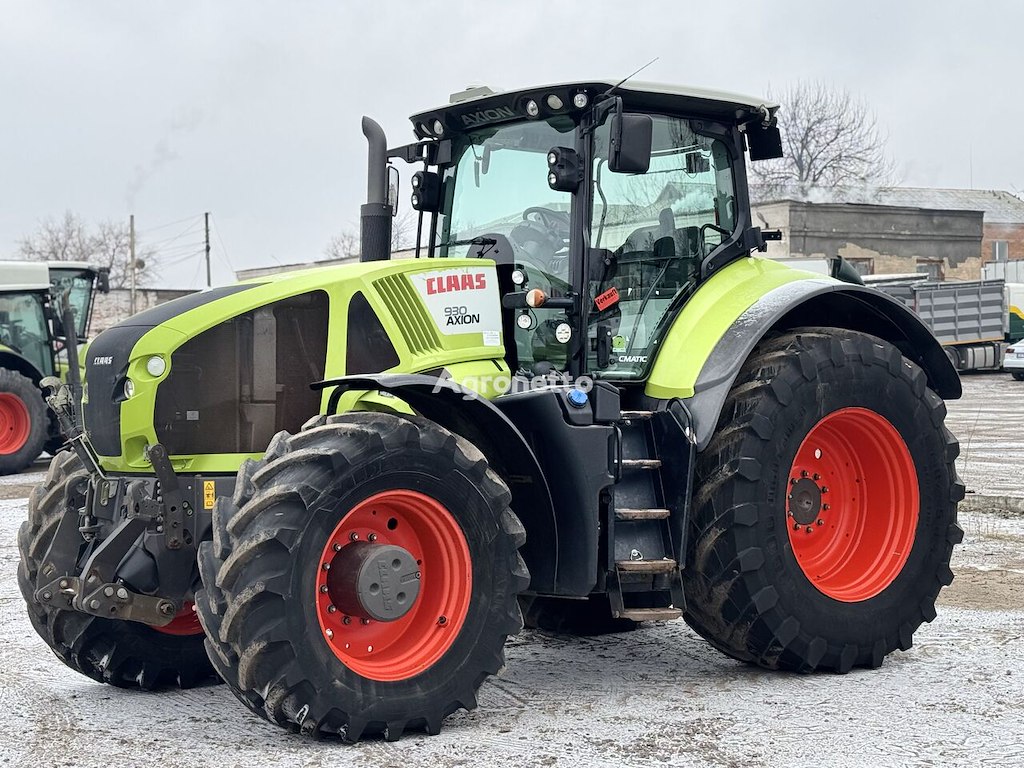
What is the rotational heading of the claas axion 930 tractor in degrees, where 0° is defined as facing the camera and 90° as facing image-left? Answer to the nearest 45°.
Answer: approximately 45°
